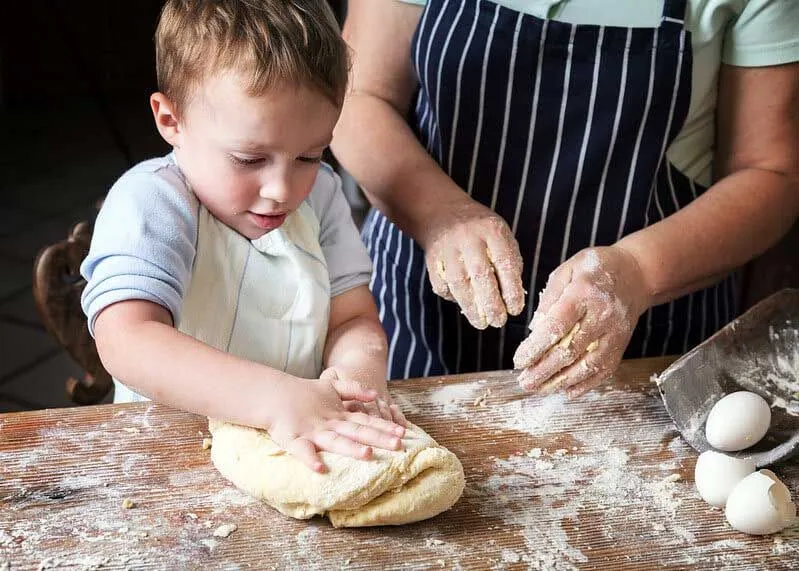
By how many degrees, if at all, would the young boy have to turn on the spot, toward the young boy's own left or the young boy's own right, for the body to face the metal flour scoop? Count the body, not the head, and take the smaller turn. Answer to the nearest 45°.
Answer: approximately 45° to the young boy's own left

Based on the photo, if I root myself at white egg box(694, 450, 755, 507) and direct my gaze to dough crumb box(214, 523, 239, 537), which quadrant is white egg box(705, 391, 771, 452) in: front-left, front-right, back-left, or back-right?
back-right

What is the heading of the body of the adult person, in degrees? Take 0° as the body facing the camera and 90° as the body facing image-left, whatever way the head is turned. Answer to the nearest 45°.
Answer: approximately 45°
